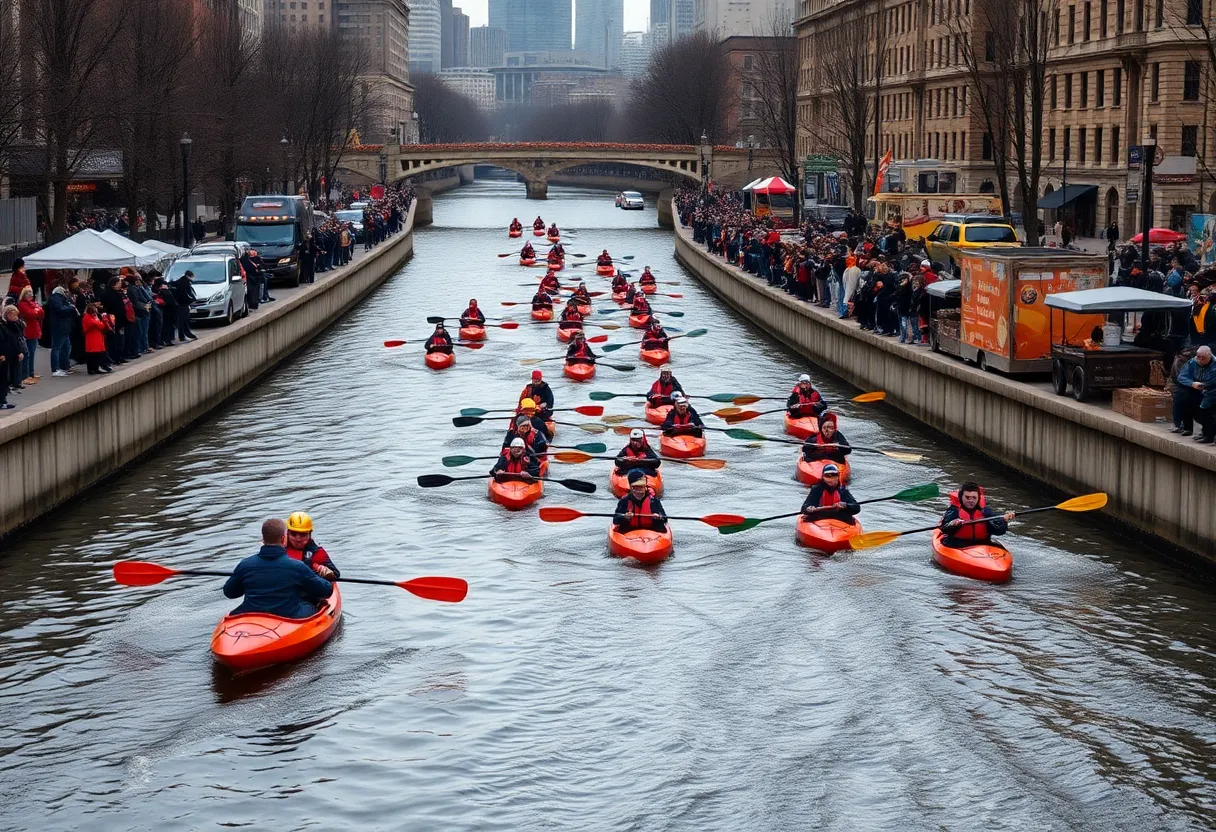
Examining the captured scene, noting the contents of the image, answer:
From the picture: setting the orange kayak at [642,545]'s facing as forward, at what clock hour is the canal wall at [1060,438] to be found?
The canal wall is roughly at 8 o'clock from the orange kayak.

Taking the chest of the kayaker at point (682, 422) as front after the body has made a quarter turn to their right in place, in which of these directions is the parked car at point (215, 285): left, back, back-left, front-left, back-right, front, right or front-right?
front-right

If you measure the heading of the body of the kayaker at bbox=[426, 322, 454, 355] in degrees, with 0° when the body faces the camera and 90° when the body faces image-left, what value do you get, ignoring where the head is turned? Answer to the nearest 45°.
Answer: approximately 0°

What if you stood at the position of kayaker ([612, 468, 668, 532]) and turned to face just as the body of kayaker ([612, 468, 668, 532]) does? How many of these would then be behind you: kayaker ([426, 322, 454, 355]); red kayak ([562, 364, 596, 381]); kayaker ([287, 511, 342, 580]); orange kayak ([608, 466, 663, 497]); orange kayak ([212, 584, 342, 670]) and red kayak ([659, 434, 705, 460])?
4

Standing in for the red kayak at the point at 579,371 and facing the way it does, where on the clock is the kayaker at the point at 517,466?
The kayaker is roughly at 12 o'clock from the red kayak.

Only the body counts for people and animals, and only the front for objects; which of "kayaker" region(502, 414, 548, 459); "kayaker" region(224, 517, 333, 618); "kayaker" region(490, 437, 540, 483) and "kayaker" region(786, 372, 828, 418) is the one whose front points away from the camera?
"kayaker" region(224, 517, 333, 618)

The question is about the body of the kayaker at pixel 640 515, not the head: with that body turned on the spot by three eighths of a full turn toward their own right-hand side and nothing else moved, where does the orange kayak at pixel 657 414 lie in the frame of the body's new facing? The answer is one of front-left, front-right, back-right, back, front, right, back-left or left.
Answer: front-right

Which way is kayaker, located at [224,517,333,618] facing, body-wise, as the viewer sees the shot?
away from the camera

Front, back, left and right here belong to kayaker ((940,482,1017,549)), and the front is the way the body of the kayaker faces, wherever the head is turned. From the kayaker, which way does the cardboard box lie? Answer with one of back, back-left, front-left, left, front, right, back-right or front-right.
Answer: back-left

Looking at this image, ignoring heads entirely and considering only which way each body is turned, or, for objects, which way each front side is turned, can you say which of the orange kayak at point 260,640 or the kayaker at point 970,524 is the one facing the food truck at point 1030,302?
the orange kayak
